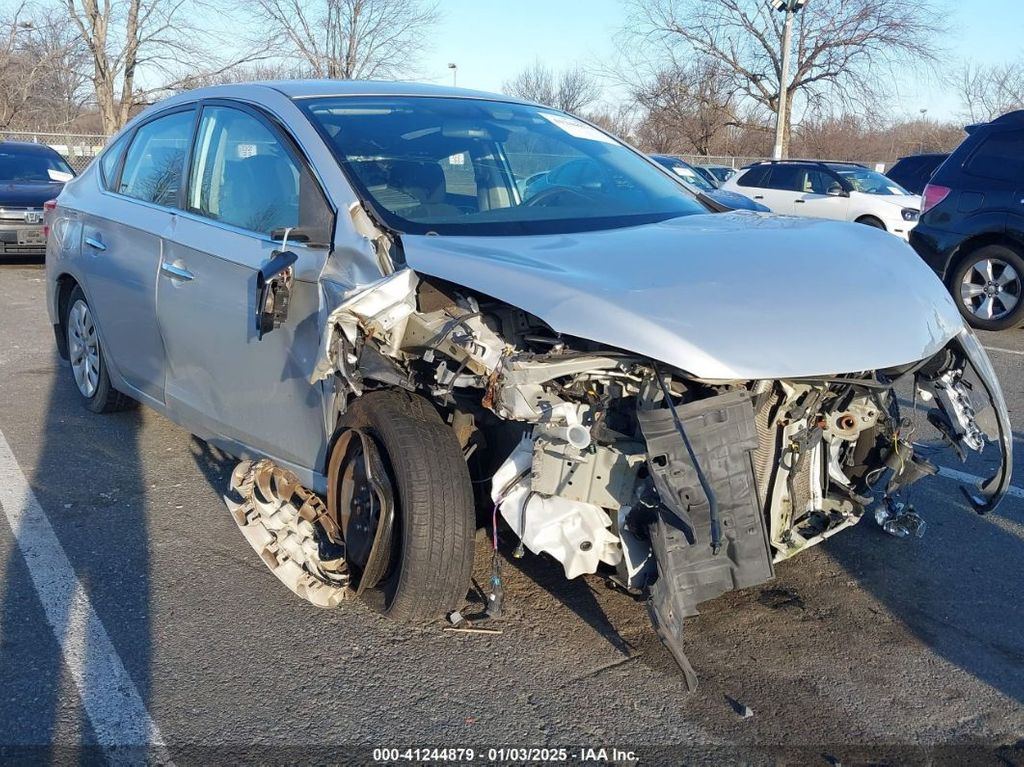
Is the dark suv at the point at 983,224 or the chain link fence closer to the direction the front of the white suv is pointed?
the dark suv

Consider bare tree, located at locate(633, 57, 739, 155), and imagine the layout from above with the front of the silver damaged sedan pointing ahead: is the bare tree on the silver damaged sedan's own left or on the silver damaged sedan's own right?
on the silver damaged sedan's own left

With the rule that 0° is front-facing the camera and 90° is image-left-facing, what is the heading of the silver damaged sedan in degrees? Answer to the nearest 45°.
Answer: approximately 315°

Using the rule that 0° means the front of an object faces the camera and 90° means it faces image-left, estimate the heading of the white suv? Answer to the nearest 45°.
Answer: approximately 315°

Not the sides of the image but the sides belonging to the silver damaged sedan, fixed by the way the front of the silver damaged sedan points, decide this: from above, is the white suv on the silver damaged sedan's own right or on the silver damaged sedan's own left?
on the silver damaged sedan's own left

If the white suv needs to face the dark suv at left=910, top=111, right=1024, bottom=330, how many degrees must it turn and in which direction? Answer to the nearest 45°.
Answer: approximately 45° to its right

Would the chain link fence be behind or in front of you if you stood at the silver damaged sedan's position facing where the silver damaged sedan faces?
behind

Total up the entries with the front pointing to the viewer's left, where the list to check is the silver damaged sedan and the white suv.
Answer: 0
